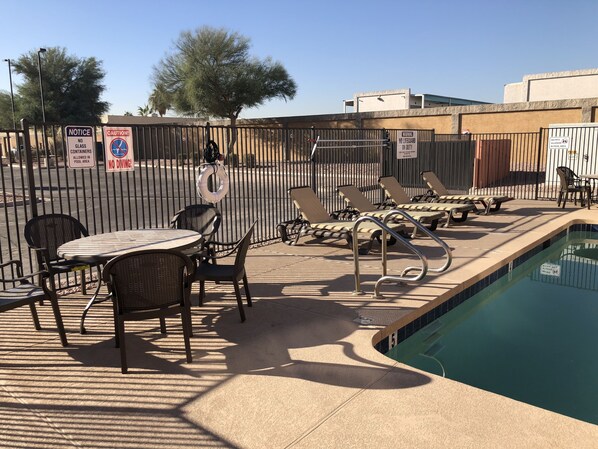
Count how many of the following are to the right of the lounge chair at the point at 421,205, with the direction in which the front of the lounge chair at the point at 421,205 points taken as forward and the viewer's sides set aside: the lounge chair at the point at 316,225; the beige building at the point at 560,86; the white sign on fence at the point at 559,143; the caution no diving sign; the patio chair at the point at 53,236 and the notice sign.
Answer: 4

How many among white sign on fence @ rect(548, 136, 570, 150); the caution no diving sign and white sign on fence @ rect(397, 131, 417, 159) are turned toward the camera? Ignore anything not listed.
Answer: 3

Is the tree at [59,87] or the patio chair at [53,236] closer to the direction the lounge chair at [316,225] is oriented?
the patio chair

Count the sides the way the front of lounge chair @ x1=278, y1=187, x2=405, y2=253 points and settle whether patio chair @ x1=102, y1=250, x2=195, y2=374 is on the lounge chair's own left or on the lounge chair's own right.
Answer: on the lounge chair's own right

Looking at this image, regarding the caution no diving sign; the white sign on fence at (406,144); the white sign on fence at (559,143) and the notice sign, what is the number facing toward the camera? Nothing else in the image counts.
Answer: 4

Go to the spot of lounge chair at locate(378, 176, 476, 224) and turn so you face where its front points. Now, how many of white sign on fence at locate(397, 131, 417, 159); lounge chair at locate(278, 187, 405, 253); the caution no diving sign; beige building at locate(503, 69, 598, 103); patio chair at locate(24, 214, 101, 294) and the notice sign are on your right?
4

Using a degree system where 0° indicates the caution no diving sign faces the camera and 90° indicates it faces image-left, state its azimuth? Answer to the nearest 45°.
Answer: approximately 0°

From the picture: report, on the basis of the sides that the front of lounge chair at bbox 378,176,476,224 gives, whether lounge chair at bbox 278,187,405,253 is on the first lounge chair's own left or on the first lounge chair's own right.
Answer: on the first lounge chair's own right

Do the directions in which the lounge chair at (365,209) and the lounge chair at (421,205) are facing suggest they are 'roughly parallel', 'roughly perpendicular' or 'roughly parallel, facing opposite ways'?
roughly parallel

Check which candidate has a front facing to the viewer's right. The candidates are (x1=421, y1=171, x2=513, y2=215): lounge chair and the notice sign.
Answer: the lounge chair

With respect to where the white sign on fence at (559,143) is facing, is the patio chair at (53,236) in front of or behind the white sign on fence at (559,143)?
in front

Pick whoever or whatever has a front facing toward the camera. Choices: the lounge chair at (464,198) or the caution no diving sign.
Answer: the caution no diving sign

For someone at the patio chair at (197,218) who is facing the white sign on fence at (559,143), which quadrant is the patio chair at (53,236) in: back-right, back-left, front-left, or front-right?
back-left

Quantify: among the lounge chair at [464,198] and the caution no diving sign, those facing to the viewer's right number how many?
1

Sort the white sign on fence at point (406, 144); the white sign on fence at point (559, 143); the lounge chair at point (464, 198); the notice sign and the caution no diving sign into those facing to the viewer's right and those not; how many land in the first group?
1

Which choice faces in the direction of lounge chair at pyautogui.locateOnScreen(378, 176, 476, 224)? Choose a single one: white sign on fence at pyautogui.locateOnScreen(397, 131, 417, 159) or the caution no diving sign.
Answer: the white sign on fence
